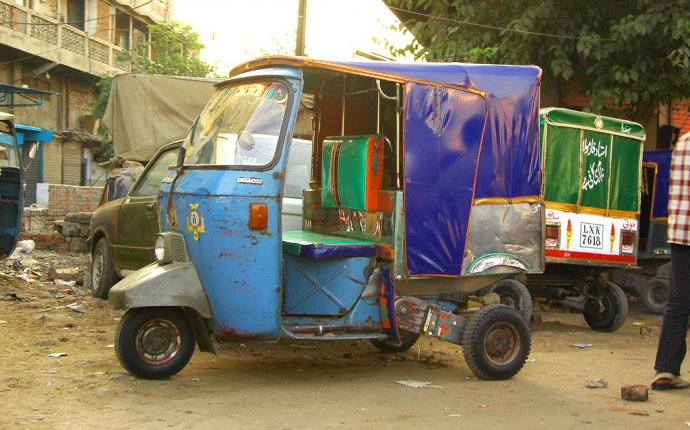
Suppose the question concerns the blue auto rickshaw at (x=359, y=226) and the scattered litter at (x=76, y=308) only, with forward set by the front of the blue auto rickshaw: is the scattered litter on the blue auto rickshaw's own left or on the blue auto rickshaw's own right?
on the blue auto rickshaw's own right

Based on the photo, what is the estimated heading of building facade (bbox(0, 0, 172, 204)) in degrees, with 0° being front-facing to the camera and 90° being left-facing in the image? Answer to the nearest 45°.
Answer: approximately 315°

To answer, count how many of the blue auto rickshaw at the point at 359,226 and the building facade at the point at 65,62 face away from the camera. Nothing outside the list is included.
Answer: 0

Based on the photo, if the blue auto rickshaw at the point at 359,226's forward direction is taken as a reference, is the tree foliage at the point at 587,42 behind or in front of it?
behind

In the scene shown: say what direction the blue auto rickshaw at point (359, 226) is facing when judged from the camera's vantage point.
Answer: facing the viewer and to the left of the viewer

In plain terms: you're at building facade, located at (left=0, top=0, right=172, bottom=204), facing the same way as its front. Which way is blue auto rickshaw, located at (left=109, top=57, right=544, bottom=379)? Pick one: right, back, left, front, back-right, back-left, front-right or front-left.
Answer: front-right

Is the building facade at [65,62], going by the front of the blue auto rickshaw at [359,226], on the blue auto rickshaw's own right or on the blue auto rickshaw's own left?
on the blue auto rickshaw's own right

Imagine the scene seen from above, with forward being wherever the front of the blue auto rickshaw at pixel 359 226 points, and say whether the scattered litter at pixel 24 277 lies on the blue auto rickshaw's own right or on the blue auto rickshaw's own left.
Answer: on the blue auto rickshaw's own right

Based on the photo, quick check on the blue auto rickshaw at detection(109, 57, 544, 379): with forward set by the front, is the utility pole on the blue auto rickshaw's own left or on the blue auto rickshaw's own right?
on the blue auto rickshaw's own right

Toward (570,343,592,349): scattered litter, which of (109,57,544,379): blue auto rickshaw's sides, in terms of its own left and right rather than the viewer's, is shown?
back

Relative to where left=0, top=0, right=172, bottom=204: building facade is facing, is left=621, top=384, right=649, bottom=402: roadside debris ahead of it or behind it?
ahead

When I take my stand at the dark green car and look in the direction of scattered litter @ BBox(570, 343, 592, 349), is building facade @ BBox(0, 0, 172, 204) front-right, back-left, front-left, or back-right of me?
back-left

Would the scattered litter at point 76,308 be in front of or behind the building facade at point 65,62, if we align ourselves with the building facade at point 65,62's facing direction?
in front
